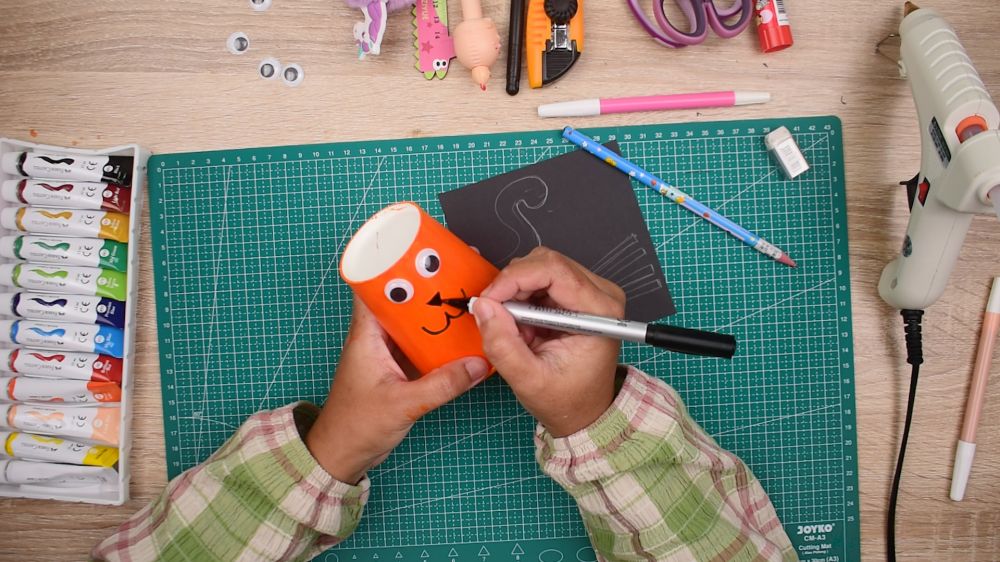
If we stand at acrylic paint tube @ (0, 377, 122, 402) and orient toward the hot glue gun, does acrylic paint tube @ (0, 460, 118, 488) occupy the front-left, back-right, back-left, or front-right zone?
back-right
